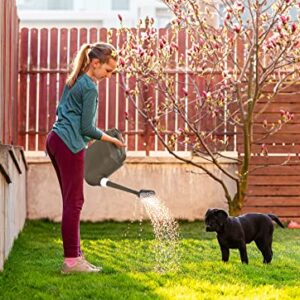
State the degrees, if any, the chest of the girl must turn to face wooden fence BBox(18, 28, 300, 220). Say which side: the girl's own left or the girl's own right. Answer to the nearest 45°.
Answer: approximately 90° to the girl's own left

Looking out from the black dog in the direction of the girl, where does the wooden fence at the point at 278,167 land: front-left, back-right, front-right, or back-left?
back-right

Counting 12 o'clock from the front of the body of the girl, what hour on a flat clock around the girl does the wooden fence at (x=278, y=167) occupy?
The wooden fence is roughly at 10 o'clock from the girl.

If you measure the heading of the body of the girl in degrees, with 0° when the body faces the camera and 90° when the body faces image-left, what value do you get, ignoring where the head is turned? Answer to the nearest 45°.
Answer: approximately 270°

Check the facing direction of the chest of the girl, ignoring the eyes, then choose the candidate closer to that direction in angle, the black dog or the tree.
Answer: the black dog
